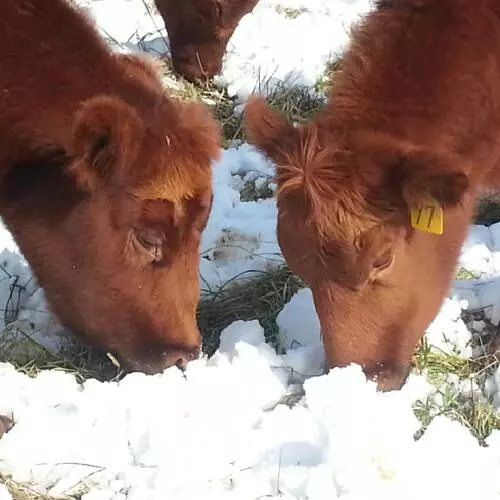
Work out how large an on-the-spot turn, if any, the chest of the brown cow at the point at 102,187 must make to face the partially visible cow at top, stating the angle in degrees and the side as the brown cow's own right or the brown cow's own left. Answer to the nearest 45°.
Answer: approximately 135° to the brown cow's own left

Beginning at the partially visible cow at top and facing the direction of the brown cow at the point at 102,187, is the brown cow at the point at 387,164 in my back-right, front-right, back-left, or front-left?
front-left

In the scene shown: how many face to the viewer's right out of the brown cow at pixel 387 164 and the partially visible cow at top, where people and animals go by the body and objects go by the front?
0

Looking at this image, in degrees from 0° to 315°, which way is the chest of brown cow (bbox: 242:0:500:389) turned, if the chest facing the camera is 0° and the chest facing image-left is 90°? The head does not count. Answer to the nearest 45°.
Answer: approximately 45°

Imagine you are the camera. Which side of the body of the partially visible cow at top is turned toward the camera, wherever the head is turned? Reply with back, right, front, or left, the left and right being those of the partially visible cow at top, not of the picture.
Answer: front

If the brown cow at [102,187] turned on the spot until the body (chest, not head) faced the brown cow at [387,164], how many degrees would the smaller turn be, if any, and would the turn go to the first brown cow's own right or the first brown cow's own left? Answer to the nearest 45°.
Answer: approximately 45° to the first brown cow's own left

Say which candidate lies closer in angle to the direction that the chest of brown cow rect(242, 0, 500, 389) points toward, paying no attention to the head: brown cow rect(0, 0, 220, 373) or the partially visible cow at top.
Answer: the brown cow

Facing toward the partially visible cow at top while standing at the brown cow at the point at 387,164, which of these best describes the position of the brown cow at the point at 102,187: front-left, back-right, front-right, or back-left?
front-left

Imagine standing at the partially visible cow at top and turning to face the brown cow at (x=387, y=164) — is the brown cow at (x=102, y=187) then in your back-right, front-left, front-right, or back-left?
front-right

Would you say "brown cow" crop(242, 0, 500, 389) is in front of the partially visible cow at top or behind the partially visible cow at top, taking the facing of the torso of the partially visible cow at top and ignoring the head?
in front

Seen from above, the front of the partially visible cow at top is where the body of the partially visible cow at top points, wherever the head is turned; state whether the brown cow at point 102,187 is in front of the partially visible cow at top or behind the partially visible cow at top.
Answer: in front

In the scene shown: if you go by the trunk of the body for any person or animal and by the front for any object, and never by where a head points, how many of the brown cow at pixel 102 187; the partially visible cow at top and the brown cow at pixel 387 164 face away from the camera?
0

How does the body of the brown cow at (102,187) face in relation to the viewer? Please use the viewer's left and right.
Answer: facing the viewer and to the right of the viewer

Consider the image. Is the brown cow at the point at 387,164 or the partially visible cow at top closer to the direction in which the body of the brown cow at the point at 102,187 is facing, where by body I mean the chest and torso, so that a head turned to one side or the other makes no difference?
the brown cow

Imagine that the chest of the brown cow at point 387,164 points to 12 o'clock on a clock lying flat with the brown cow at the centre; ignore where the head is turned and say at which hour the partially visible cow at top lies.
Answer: The partially visible cow at top is roughly at 4 o'clock from the brown cow.
